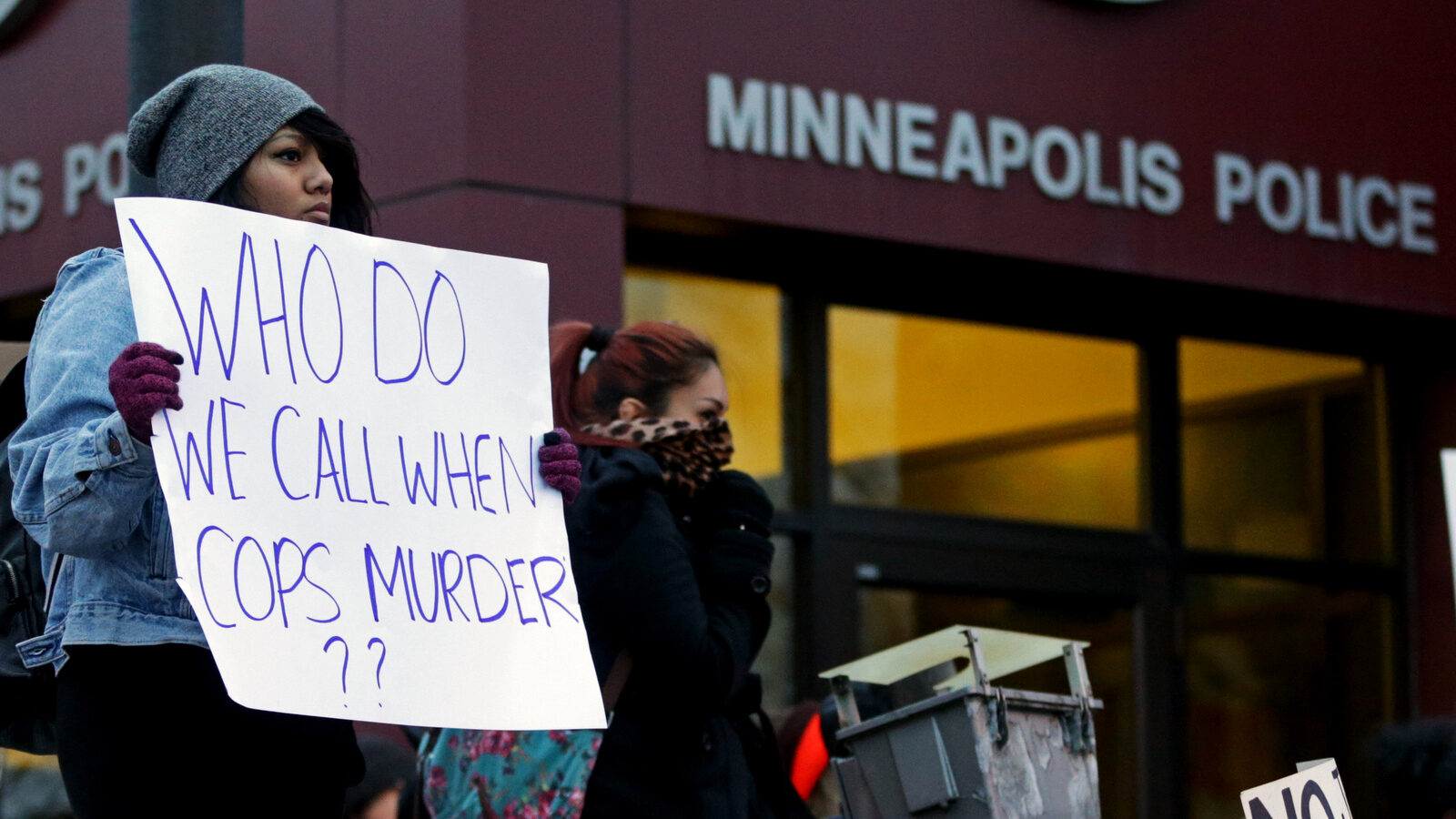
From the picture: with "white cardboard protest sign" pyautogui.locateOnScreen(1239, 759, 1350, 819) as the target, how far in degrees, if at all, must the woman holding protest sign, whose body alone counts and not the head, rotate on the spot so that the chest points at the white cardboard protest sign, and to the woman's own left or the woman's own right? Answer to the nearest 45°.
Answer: approximately 45° to the woman's own left

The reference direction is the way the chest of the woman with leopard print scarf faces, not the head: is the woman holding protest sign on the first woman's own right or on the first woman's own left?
on the first woman's own right

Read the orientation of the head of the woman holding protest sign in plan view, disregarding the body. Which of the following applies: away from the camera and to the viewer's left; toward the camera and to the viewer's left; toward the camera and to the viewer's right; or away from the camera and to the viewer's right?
toward the camera and to the viewer's right

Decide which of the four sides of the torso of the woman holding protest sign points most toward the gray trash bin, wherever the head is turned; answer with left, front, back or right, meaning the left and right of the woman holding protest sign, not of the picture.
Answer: left

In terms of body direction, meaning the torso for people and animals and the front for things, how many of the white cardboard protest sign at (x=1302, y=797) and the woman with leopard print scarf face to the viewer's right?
1

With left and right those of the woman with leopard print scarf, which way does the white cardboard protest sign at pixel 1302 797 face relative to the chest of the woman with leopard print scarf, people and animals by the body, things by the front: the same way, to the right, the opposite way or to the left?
to the right

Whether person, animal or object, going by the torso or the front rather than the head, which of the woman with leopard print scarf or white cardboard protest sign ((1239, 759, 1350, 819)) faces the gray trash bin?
the woman with leopard print scarf

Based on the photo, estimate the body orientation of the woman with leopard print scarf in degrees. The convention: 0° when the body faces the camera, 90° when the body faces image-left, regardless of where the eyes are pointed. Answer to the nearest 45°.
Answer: approximately 270°

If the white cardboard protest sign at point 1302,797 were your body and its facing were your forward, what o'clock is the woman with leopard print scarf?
The woman with leopard print scarf is roughly at 3 o'clock from the white cardboard protest sign.

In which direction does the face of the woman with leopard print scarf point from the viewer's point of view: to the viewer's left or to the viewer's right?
to the viewer's right
